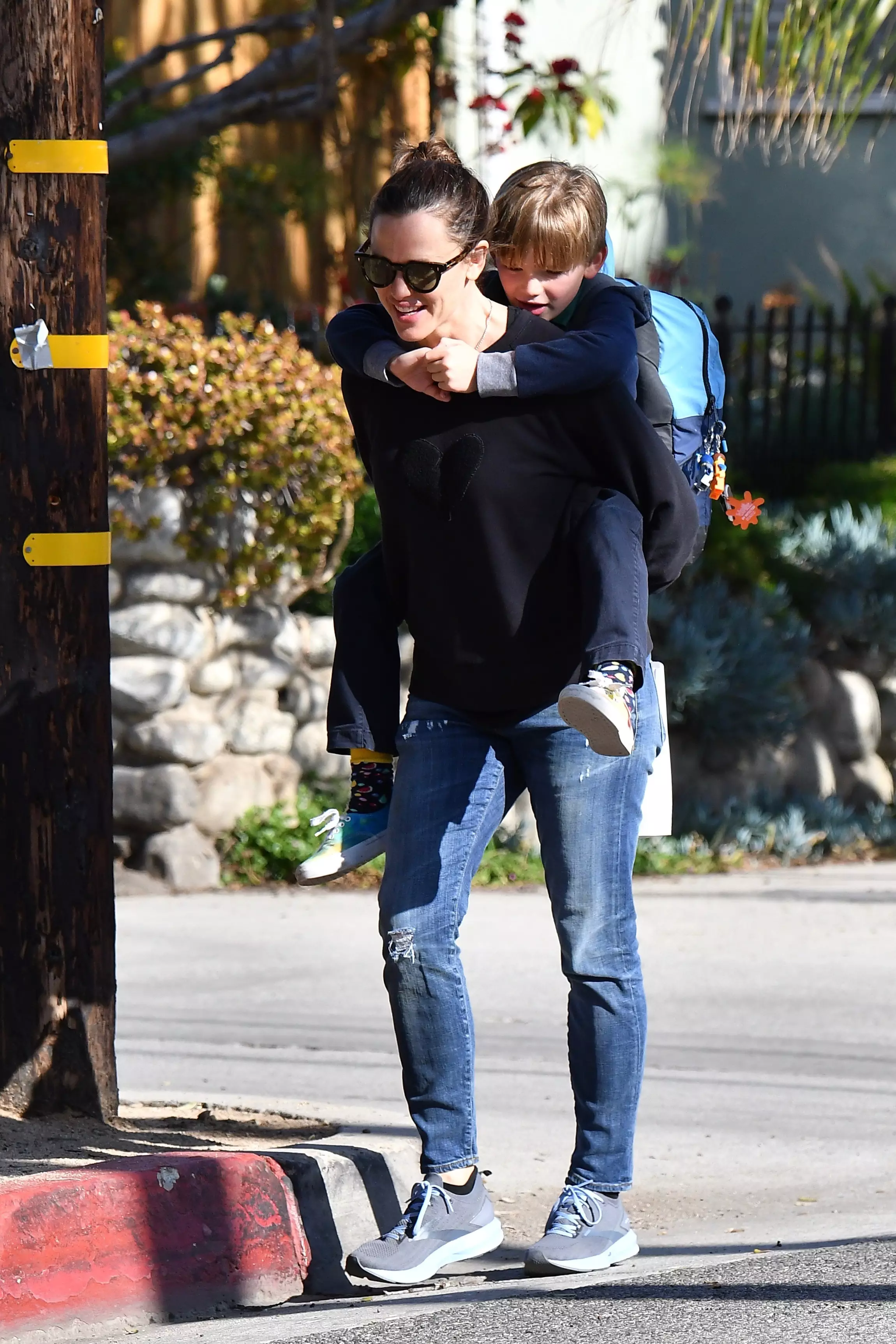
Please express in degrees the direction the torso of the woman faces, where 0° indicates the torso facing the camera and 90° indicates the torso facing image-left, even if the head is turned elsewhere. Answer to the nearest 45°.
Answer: approximately 45°

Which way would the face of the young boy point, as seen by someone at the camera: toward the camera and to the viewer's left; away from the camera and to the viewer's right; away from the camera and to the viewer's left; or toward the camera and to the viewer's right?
toward the camera and to the viewer's left

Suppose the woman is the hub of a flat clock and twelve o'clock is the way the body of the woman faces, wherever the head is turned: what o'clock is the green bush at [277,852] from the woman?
The green bush is roughly at 4 o'clock from the woman.

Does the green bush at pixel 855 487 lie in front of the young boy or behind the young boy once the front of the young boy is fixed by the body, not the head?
behind

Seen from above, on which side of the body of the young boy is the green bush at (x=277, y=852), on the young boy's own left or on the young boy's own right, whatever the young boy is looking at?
on the young boy's own right

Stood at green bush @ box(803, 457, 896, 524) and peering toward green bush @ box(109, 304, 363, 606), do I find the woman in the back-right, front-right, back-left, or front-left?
front-left

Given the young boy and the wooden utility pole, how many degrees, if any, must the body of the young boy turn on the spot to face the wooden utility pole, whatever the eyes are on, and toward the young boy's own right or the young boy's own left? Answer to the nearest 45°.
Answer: approximately 90° to the young boy's own right

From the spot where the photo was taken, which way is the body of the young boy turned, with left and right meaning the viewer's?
facing the viewer and to the left of the viewer

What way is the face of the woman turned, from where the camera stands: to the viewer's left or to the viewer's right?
to the viewer's left

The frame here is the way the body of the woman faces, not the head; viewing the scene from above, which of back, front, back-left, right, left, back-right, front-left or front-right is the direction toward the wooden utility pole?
right

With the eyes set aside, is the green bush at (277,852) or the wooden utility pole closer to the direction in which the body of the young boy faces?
the wooden utility pole
